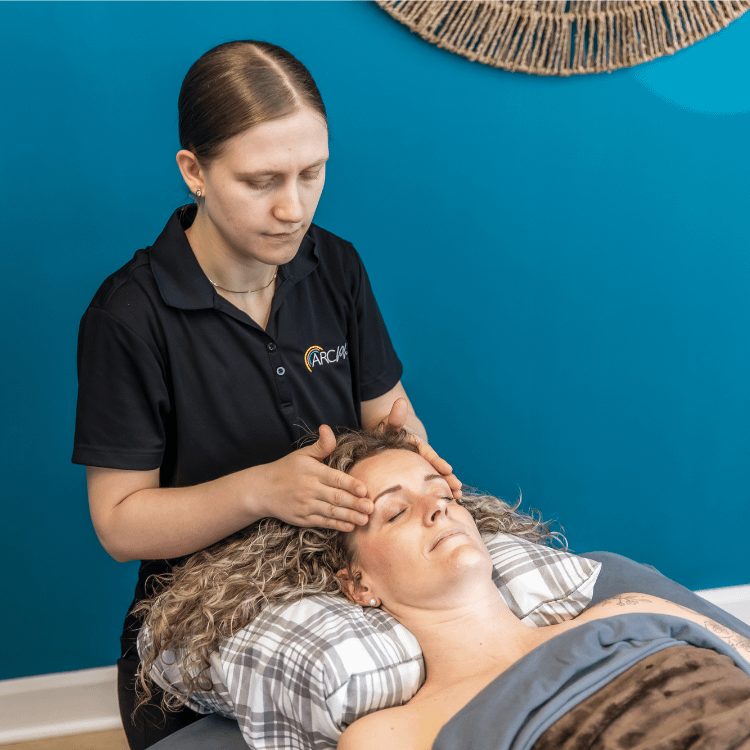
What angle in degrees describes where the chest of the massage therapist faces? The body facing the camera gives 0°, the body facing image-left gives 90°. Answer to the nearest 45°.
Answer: approximately 315°

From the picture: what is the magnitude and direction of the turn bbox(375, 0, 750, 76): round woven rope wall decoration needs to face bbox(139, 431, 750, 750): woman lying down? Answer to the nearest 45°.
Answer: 0° — it already faces them

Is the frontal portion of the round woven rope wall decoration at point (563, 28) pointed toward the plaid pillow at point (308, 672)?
yes

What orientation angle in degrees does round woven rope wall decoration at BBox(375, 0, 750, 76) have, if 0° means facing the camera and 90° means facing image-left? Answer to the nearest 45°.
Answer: approximately 0°

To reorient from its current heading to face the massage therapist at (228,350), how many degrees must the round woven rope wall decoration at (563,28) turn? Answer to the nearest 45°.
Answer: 0° — it already faces them

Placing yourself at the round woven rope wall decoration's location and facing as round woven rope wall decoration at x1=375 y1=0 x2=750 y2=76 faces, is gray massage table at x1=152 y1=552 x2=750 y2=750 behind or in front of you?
in front
